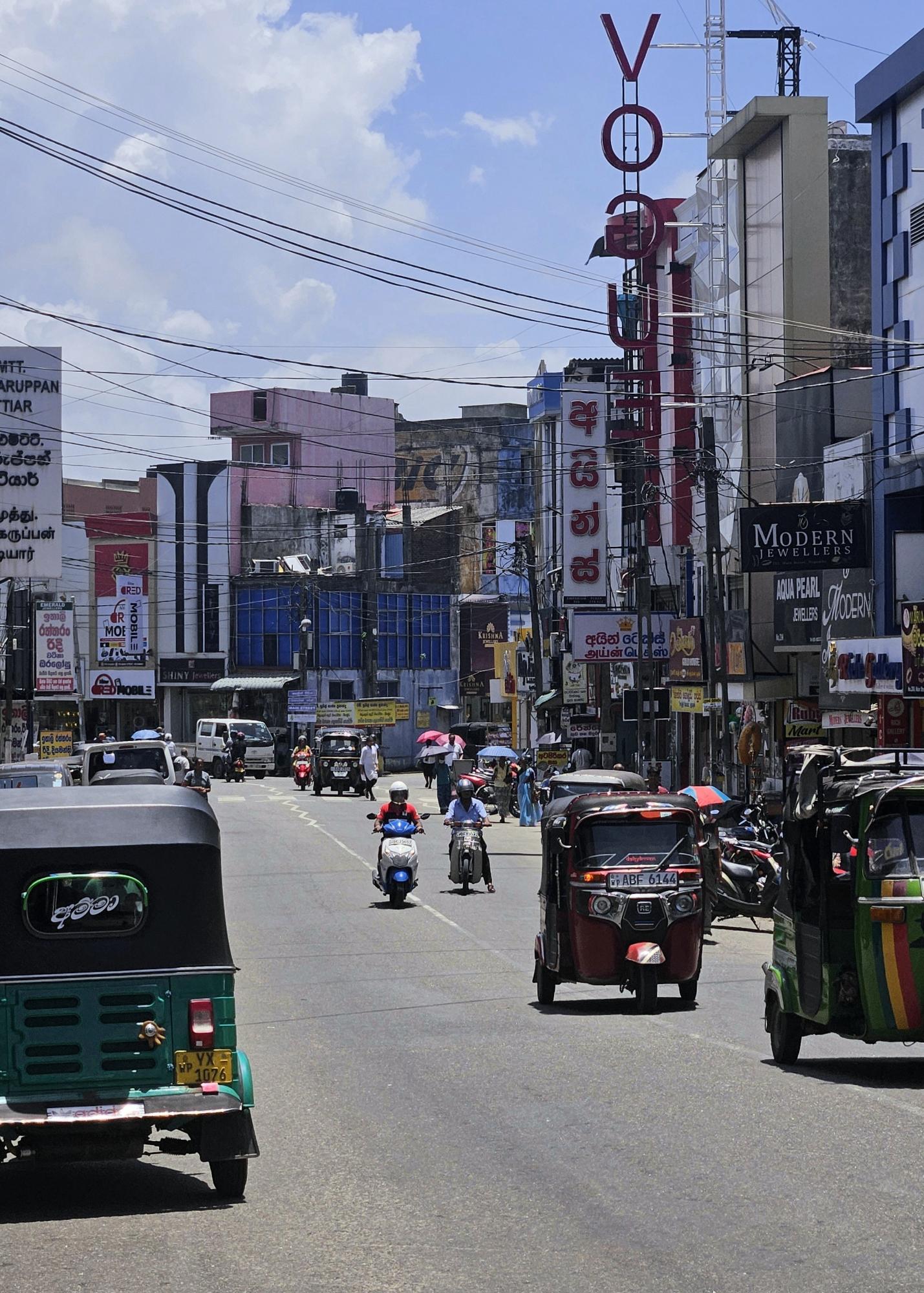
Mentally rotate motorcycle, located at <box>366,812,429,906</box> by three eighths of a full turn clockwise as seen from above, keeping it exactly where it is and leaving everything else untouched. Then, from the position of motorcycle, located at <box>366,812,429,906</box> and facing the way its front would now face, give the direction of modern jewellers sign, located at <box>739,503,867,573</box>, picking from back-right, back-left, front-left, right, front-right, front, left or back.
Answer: right

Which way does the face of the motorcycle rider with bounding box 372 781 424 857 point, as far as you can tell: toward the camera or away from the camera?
toward the camera

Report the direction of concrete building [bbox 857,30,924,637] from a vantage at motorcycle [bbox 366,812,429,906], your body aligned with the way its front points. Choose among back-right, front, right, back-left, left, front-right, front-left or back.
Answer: back-left

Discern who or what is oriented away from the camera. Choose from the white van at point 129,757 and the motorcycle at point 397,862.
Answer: the white van

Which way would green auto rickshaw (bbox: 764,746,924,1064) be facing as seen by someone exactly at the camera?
facing the viewer and to the right of the viewer

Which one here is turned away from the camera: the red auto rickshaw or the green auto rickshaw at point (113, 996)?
the green auto rickshaw

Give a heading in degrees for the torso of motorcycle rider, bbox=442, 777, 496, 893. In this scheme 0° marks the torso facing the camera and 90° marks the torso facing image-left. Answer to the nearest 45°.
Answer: approximately 0°

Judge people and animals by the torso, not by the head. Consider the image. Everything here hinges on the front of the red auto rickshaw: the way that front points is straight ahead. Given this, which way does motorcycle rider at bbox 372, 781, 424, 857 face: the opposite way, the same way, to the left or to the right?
the same way

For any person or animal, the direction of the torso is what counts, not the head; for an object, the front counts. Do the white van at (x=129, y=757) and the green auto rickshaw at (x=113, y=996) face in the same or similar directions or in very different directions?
same or similar directions

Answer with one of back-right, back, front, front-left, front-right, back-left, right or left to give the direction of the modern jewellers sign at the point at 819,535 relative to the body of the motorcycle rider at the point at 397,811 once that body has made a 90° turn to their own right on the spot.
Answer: back-right

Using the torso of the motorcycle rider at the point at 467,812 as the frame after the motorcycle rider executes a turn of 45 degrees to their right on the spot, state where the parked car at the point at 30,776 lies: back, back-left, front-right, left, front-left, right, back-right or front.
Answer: front-right

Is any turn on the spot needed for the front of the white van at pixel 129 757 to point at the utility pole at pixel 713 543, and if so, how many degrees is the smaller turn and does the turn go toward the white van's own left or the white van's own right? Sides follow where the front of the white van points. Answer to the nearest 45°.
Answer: approximately 90° to the white van's own right

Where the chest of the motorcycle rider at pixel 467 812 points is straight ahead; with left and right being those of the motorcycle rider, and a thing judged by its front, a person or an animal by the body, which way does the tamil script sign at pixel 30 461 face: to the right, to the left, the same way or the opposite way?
the same way

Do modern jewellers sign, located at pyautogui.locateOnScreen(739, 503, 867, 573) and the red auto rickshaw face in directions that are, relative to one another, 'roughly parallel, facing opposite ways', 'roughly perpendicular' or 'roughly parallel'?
roughly parallel

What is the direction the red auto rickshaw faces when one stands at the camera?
facing the viewer

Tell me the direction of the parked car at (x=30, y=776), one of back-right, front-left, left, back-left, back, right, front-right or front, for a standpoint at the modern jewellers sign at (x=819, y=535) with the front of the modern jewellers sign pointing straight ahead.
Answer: front-right
